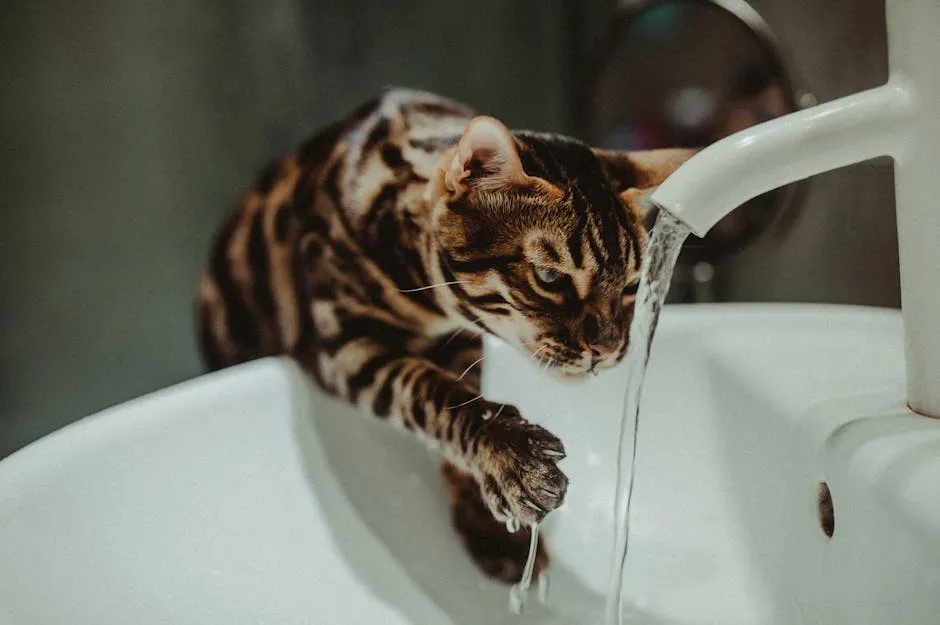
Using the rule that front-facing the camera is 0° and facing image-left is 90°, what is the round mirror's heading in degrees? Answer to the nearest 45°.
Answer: approximately 0°

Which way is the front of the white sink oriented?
to the viewer's left

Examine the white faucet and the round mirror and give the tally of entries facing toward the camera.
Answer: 1

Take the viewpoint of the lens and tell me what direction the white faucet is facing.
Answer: facing to the left of the viewer
